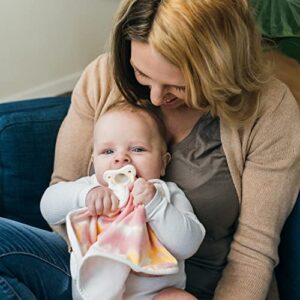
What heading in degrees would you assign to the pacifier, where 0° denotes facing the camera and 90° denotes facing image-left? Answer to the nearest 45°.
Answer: approximately 0°

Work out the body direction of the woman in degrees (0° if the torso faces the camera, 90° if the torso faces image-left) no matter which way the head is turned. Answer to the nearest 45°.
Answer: approximately 45°
